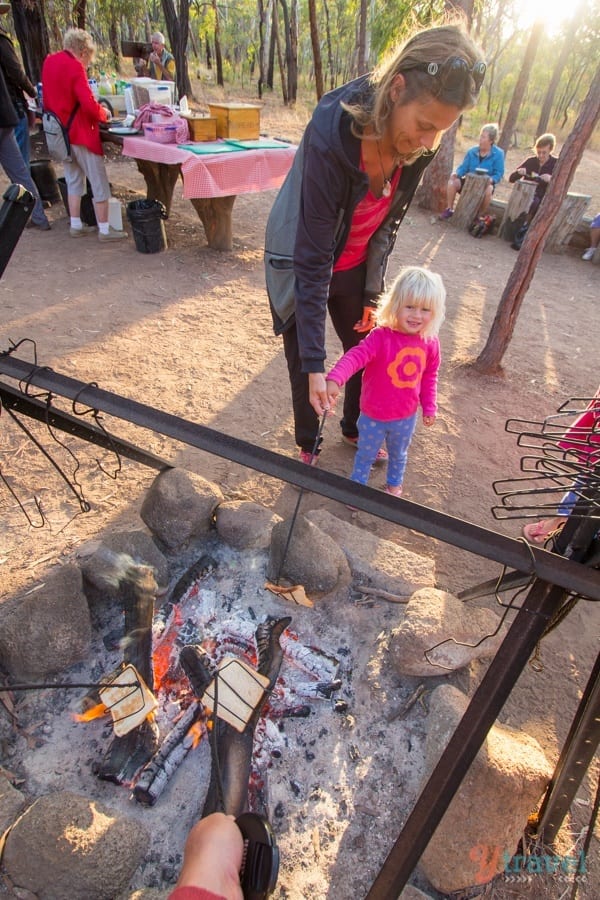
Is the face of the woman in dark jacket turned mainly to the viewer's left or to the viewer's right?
to the viewer's right

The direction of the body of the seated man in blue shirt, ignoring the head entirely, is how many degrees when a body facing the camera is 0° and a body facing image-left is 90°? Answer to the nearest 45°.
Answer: approximately 45°

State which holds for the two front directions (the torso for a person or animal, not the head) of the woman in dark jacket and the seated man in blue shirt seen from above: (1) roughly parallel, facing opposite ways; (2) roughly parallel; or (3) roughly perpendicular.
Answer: roughly perpendicular

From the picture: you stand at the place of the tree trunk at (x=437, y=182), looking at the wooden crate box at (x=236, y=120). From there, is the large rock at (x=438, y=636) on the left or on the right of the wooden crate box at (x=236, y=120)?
left

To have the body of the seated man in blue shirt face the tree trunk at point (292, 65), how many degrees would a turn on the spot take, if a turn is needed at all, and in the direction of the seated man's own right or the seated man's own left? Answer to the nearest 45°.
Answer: approximately 90° to the seated man's own right

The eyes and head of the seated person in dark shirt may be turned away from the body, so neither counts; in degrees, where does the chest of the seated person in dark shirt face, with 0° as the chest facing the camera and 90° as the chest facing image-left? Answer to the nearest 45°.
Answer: approximately 45°

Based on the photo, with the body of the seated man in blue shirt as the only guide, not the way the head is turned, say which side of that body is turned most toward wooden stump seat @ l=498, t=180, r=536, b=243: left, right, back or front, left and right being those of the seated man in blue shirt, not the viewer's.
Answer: left

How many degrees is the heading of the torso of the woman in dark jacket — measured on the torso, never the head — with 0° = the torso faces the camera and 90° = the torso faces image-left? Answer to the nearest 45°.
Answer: approximately 315°

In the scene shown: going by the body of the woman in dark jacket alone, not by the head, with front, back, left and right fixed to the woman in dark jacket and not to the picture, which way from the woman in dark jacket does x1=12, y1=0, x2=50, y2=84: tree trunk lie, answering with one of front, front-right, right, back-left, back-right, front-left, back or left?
back
